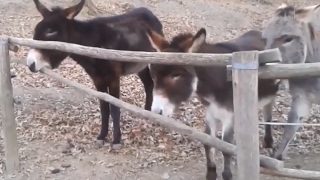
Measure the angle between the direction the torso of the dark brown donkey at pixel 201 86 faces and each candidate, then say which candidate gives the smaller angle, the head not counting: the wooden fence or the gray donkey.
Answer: the wooden fence

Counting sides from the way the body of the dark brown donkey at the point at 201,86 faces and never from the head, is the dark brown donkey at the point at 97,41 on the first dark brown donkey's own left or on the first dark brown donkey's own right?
on the first dark brown donkey's own right

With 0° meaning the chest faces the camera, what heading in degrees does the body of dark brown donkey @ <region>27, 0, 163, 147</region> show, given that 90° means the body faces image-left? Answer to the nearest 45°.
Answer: approximately 45°

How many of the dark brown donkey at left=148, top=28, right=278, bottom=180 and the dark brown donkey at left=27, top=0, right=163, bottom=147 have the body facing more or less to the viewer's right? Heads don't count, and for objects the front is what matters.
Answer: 0

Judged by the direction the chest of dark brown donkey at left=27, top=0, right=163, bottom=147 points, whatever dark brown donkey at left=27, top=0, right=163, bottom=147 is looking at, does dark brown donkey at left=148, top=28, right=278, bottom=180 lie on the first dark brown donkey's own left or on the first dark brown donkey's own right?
on the first dark brown donkey's own left
